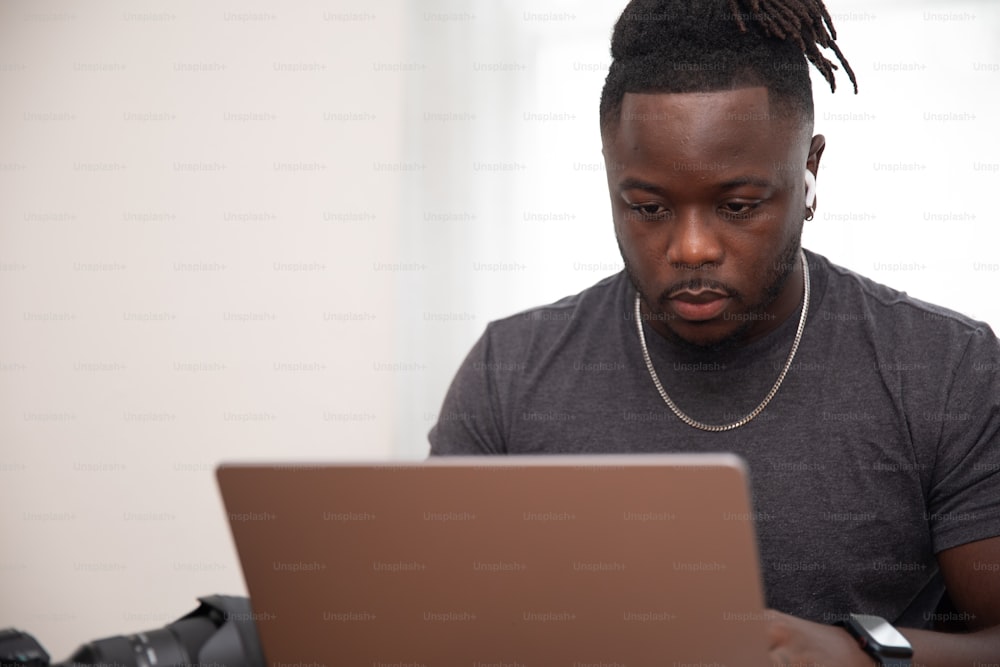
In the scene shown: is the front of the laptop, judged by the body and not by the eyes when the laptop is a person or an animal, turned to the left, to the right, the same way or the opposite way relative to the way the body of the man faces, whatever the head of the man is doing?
the opposite way

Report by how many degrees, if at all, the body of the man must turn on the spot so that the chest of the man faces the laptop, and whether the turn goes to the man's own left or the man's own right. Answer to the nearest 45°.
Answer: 0° — they already face it

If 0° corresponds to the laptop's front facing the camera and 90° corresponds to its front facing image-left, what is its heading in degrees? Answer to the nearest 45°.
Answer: approximately 180°

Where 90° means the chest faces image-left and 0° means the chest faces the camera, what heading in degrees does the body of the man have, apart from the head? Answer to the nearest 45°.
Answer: approximately 0°

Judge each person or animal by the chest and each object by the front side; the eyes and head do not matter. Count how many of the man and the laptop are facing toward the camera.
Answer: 1

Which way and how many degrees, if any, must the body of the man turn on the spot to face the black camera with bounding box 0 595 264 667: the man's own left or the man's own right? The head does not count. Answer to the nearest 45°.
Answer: approximately 45° to the man's own right

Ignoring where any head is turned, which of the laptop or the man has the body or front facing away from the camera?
the laptop
